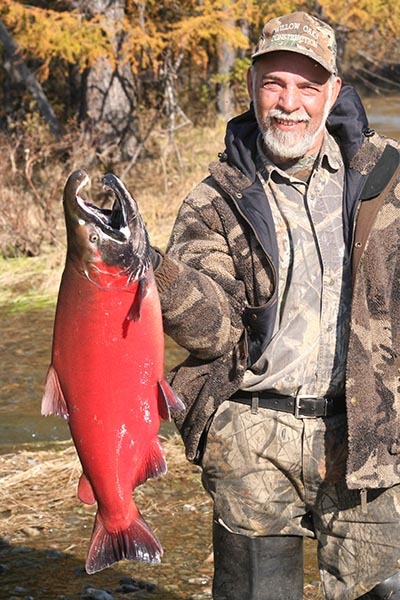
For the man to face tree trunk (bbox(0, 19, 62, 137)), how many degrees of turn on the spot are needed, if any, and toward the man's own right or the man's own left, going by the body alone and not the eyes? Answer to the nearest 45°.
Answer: approximately 180°

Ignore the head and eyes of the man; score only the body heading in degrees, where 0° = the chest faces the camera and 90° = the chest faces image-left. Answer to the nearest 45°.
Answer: approximately 0°

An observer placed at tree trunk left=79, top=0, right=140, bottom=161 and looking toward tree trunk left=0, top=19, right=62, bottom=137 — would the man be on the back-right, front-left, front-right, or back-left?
back-left

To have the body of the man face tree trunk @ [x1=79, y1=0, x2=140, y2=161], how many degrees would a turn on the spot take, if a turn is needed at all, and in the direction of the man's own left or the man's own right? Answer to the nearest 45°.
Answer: approximately 180°
